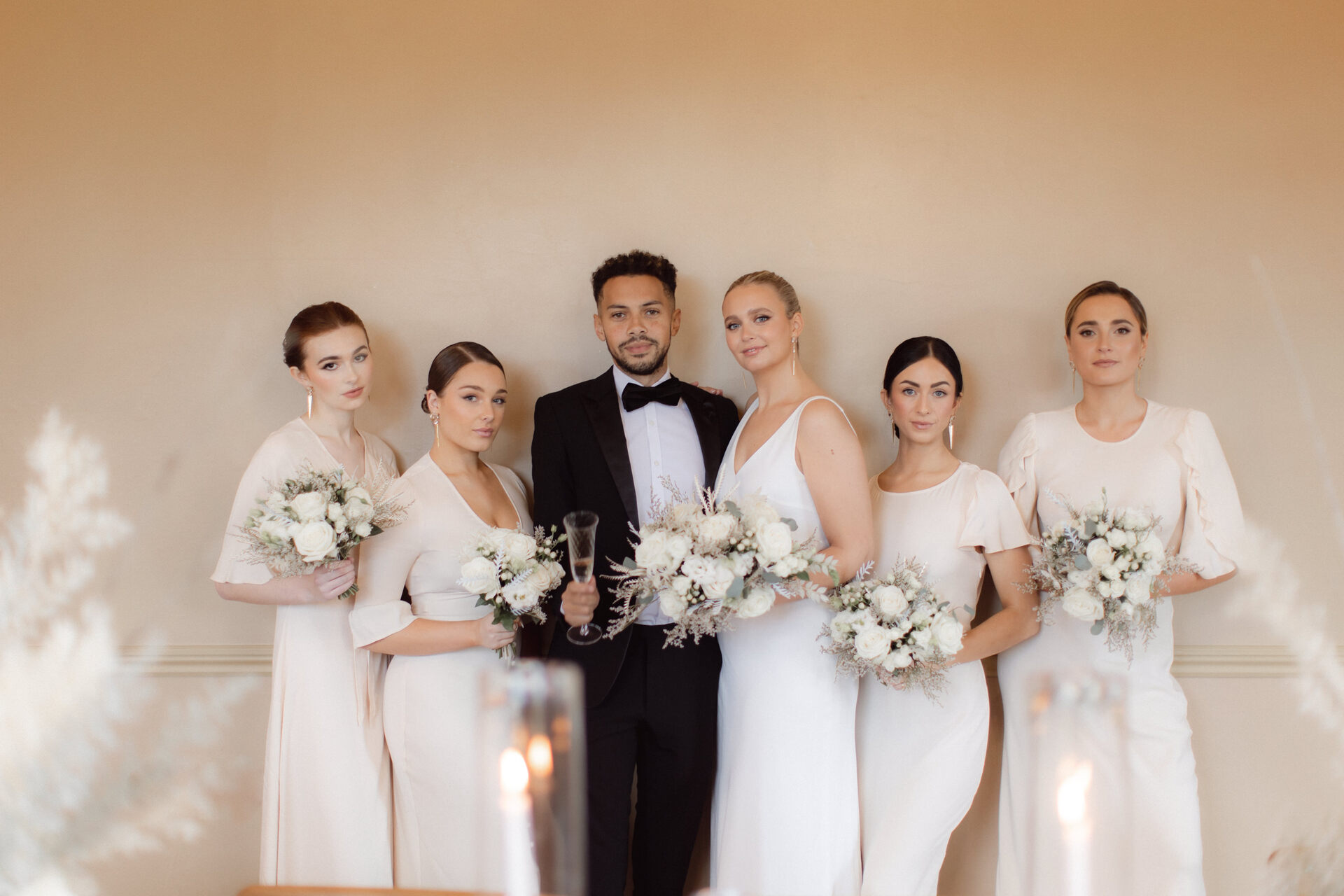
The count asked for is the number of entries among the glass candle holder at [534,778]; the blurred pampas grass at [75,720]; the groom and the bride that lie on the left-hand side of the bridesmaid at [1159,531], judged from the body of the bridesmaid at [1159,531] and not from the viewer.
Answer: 0

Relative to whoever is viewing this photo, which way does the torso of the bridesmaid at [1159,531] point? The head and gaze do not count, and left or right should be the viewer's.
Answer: facing the viewer

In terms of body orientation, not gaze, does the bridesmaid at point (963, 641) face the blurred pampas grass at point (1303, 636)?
no

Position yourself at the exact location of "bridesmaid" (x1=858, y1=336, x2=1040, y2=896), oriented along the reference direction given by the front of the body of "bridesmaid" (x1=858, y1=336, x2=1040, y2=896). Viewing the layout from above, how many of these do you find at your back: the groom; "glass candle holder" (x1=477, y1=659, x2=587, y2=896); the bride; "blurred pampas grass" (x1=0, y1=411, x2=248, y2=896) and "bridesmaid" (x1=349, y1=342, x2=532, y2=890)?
0

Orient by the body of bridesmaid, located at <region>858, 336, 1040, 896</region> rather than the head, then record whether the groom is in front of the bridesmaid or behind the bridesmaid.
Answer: in front

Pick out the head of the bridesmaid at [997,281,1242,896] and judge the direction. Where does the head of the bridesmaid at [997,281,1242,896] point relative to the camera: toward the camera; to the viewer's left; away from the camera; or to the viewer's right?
toward the camera

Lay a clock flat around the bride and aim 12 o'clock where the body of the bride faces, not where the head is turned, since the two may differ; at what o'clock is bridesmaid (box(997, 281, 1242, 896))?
The bridesmaid is roughly at 7 o'clock from the bride.

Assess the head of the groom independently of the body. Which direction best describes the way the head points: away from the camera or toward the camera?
toward the camera

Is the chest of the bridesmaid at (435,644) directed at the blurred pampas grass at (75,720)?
no

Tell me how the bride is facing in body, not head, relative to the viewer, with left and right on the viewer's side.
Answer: facing the viewer and to the left of the viewer

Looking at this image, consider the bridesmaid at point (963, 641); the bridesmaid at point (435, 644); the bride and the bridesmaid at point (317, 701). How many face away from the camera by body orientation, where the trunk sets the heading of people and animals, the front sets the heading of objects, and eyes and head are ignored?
0

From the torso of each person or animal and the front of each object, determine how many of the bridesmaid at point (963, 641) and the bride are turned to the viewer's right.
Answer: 0

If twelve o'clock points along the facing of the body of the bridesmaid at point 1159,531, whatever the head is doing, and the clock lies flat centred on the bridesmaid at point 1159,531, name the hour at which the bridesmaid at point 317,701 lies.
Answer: the bridesmaid at point 317,701 is roughly at 2 o'clock from the bridesmaid at point 1159,531.

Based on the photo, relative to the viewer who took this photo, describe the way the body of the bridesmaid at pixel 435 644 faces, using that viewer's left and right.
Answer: facing the viewer and to the right of the viewer

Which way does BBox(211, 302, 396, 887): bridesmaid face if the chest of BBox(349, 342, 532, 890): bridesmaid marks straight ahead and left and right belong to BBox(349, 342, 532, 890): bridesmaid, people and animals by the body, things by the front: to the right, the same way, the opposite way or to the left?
the same way
